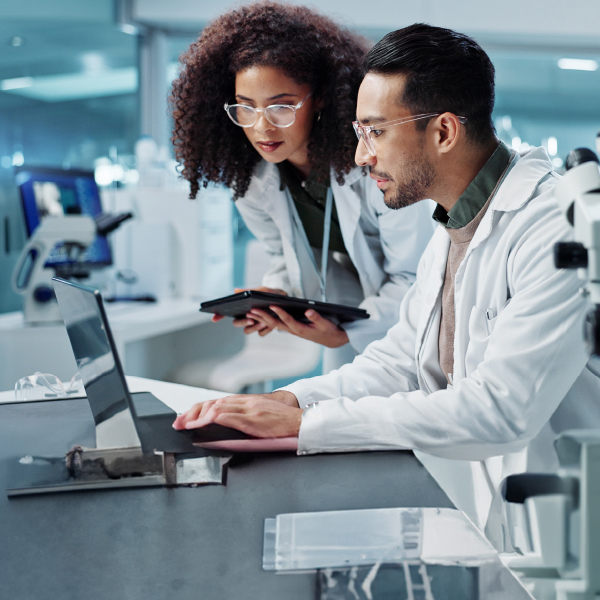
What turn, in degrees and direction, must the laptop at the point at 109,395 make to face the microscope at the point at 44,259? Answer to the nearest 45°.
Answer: approximately 90° to its left

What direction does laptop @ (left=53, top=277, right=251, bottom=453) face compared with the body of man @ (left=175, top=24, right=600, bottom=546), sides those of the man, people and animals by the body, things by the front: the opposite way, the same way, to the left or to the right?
the opposite way

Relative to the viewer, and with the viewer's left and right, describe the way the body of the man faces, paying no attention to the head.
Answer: facing to the left of the viewer

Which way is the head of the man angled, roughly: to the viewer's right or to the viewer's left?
to the viewer's left

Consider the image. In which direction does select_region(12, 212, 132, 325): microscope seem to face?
to the viewer's right

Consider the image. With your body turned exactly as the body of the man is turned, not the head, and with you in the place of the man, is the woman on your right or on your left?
on your right

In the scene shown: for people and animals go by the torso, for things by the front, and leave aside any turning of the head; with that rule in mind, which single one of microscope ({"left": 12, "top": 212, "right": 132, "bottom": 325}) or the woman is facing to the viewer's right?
the microscope

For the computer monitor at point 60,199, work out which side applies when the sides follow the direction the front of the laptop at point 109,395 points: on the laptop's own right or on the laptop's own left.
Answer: on the laptop's own left

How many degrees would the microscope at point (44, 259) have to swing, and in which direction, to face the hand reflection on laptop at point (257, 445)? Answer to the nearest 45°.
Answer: approximately 90° to its right

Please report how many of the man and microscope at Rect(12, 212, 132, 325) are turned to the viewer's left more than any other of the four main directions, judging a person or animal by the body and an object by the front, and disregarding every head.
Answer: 1

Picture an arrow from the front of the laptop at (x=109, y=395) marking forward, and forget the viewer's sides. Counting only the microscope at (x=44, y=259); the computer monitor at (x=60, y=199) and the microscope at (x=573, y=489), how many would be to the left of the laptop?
2

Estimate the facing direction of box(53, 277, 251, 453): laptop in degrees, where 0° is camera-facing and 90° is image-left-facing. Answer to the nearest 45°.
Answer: approximately 270°
